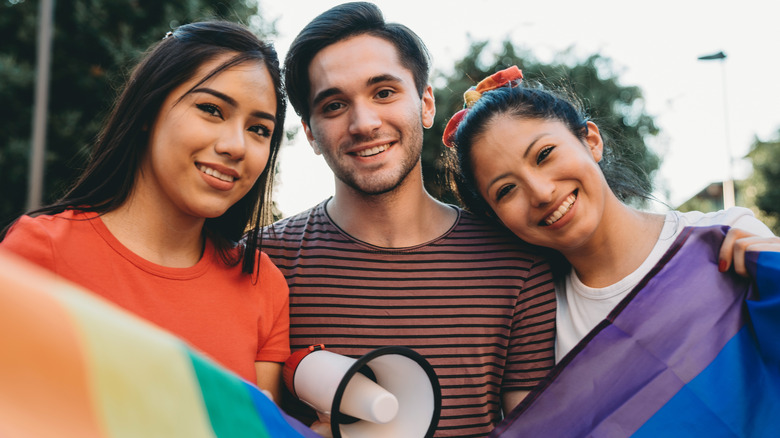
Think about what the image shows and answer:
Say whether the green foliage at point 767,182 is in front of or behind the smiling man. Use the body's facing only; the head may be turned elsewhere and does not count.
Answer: behind

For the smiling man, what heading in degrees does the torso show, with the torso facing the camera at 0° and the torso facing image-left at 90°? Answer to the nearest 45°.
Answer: approximately 0°

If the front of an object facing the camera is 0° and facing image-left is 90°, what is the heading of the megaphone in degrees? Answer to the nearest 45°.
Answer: approximately 315°

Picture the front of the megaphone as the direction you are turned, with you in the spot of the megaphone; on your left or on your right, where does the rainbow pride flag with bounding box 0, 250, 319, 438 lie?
on your right
